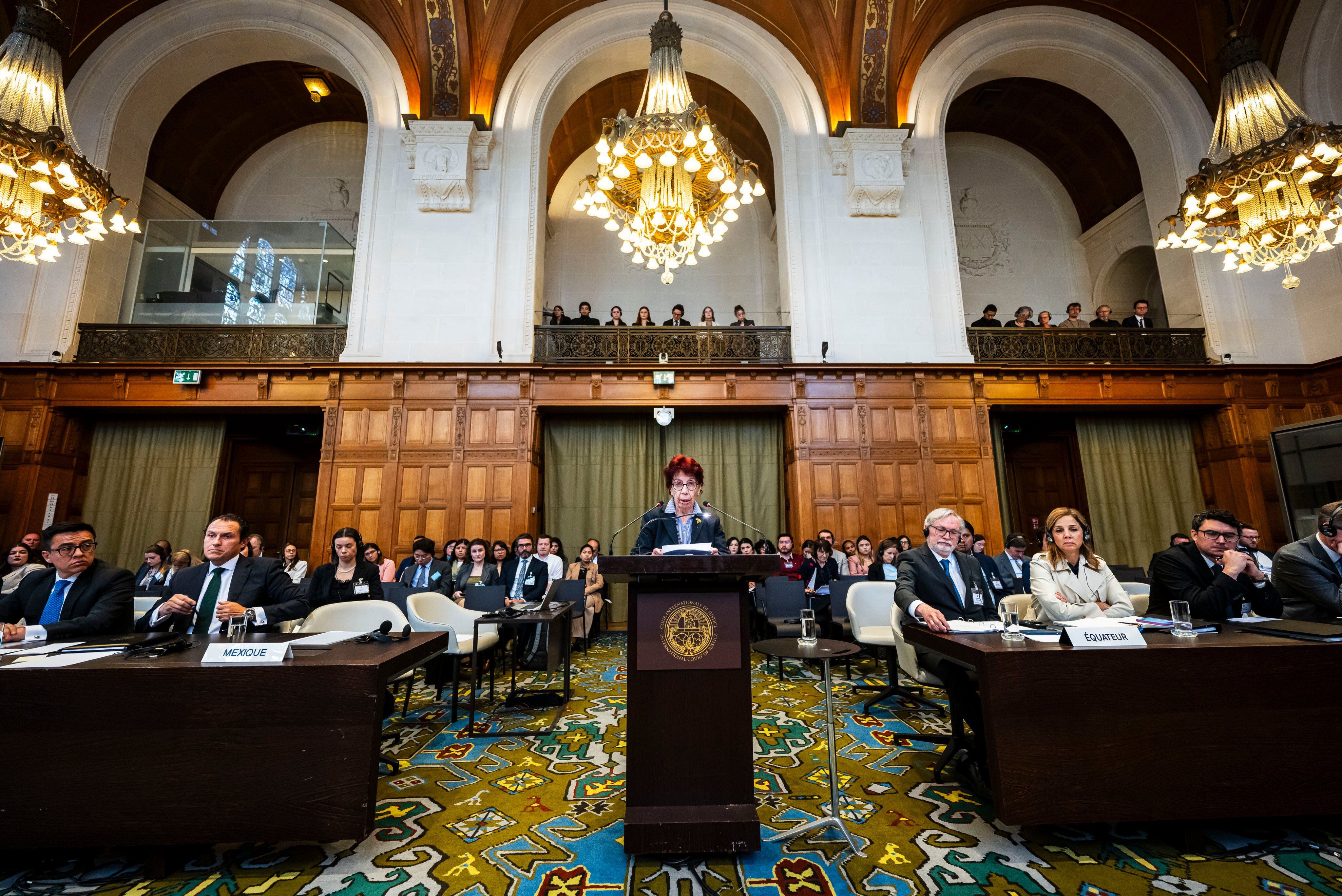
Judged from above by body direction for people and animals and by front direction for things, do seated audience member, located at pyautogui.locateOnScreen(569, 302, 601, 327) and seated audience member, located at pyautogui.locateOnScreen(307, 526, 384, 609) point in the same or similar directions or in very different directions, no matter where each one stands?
same or similar directions

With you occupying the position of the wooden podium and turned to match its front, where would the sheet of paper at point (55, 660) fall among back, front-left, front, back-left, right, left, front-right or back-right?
right

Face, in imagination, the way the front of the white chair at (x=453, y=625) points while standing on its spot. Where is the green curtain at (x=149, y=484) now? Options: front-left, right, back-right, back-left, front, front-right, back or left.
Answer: back

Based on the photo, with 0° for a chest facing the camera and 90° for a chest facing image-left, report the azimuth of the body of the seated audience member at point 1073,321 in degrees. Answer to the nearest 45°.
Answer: approximately 0°

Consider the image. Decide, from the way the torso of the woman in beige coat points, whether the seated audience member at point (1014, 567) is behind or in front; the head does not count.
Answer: behind

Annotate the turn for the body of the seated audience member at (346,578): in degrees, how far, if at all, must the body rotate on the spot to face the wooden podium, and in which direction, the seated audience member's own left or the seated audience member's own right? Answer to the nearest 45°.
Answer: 0° — they already face it

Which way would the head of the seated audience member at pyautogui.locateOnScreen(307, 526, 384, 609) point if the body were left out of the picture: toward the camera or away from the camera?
toward the camera

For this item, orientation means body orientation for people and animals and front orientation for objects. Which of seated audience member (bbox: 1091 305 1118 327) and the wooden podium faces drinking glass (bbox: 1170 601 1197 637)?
the seated audience member

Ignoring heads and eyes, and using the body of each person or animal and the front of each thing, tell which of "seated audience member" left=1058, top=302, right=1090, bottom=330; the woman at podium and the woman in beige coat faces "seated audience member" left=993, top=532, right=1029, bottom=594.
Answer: "seated audience member" left=1058, top=302, right=1090, bottom=330

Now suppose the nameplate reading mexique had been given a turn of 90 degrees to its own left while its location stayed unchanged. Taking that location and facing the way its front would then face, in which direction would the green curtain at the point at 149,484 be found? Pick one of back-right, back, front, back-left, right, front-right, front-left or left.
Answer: left

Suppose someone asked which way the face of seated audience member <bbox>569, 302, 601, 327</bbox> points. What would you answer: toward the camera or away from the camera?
toward the camera

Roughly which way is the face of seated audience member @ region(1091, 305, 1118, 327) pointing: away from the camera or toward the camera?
toward the camera

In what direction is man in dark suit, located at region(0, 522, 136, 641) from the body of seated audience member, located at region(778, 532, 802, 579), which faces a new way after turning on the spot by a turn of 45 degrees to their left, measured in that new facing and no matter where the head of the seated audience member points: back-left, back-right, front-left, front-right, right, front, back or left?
right

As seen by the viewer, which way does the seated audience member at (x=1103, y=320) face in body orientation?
toward the camera

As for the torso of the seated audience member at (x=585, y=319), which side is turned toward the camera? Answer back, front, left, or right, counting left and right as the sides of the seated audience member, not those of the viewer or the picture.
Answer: front

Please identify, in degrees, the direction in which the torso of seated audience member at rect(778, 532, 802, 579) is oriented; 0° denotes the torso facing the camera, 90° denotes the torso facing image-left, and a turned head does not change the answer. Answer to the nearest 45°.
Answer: approximately 0°
